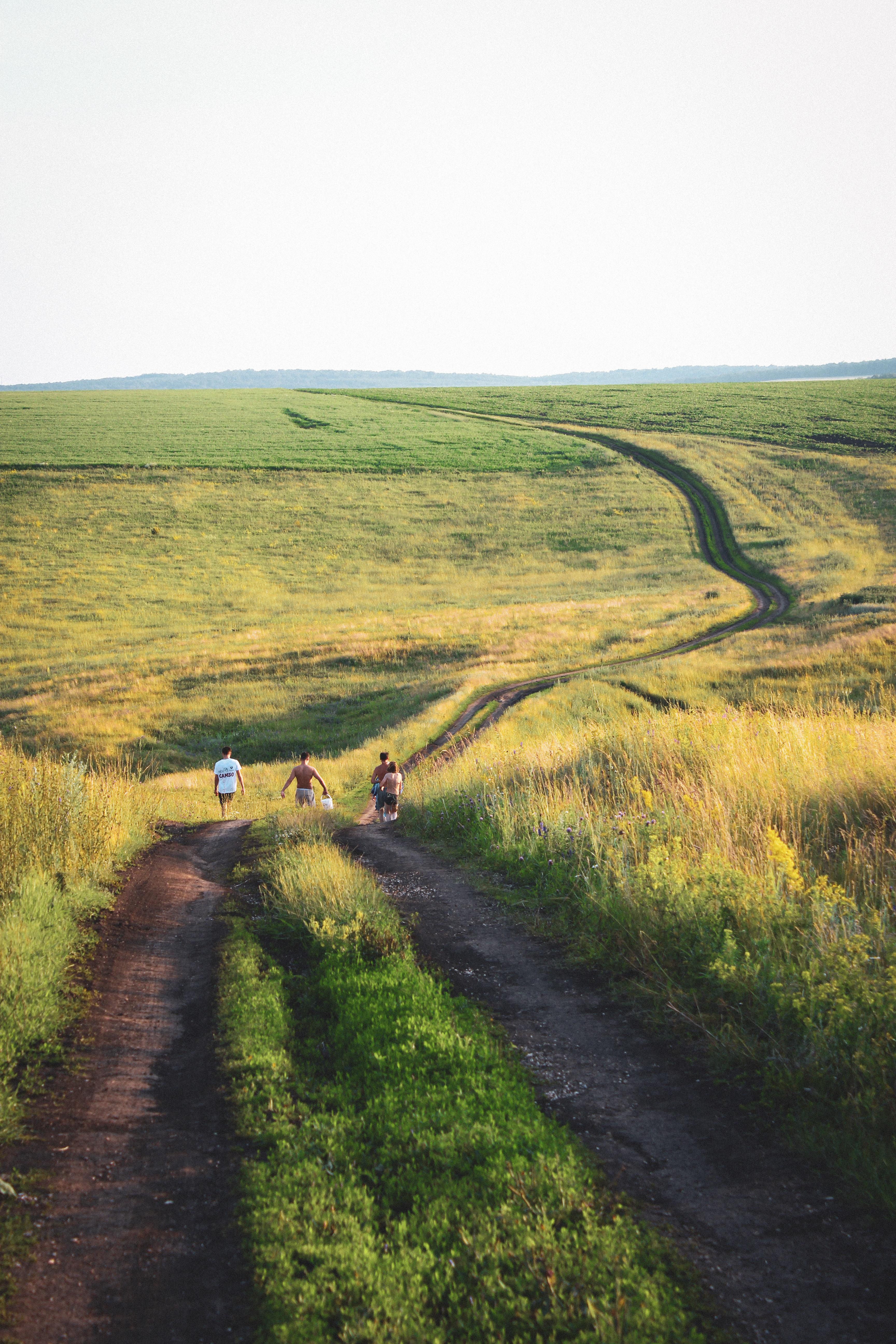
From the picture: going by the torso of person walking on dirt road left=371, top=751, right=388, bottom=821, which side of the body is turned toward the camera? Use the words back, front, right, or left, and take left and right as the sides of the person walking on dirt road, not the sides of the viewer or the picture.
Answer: back

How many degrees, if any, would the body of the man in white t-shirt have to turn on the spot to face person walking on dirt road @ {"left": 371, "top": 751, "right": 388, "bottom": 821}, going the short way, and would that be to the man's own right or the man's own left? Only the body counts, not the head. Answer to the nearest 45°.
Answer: approximately 135° to the man's own right

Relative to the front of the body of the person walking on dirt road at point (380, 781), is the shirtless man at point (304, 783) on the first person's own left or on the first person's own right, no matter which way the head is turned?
on the first person's own left

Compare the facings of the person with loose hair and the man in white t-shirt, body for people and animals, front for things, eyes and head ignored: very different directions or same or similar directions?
same or similar directions

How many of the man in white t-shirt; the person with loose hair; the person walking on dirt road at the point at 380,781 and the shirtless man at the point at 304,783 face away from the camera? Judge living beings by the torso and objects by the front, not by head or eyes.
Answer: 4

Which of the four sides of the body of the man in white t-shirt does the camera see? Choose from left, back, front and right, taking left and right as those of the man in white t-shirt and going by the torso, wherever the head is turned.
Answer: back

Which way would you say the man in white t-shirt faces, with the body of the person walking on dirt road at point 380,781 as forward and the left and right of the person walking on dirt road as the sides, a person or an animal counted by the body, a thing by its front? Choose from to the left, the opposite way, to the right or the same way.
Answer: the same way

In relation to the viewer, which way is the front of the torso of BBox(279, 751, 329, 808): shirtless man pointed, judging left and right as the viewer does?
facing away from the viewer

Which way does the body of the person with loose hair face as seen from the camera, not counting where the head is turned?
away from the camera

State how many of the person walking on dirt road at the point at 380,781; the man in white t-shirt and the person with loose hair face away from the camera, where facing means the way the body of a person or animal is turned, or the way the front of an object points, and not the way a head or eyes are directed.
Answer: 3

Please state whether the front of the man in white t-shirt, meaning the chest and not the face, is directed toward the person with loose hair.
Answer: no

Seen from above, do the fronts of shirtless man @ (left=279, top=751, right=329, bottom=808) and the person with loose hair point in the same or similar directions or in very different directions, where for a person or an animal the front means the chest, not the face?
same or similar directions

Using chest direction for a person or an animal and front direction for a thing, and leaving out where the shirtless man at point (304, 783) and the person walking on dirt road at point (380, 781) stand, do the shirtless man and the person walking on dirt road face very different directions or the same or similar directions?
same or similar directions
